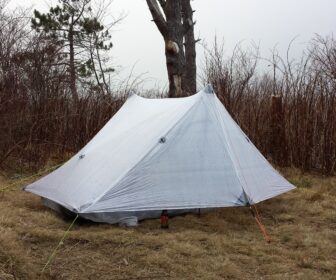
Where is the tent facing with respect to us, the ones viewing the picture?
facing the viewer and to the right of the viewer

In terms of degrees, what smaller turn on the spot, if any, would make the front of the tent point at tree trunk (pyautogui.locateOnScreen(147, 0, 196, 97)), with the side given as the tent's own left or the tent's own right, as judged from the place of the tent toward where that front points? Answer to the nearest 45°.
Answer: approximately 135° to the tent's own left

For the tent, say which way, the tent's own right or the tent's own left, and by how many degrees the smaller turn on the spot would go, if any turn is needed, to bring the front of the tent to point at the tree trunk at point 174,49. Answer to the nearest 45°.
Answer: approximately 135° to the tent's own left
